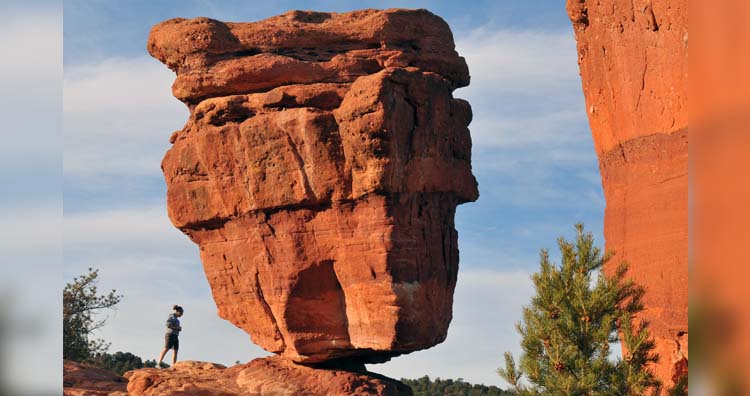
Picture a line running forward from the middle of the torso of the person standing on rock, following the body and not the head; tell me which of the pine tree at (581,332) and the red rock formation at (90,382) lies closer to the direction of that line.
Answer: the pine tree

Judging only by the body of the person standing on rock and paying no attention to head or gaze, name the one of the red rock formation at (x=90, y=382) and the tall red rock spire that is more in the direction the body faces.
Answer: the tall red rock spire

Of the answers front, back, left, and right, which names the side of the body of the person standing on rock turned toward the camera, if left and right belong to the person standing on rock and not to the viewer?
right

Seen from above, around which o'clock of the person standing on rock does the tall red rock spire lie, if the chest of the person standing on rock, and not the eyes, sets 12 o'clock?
The tall red rock spire is roughly at 2 o'clock from the person standing on rock.

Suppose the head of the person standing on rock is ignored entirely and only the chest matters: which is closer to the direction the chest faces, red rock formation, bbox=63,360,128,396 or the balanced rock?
the balanced rock

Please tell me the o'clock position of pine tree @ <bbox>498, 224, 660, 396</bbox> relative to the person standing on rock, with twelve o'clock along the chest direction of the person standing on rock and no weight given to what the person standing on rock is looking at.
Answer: The pine tree is roughly at 2 o'clock from the person standing on rock.
